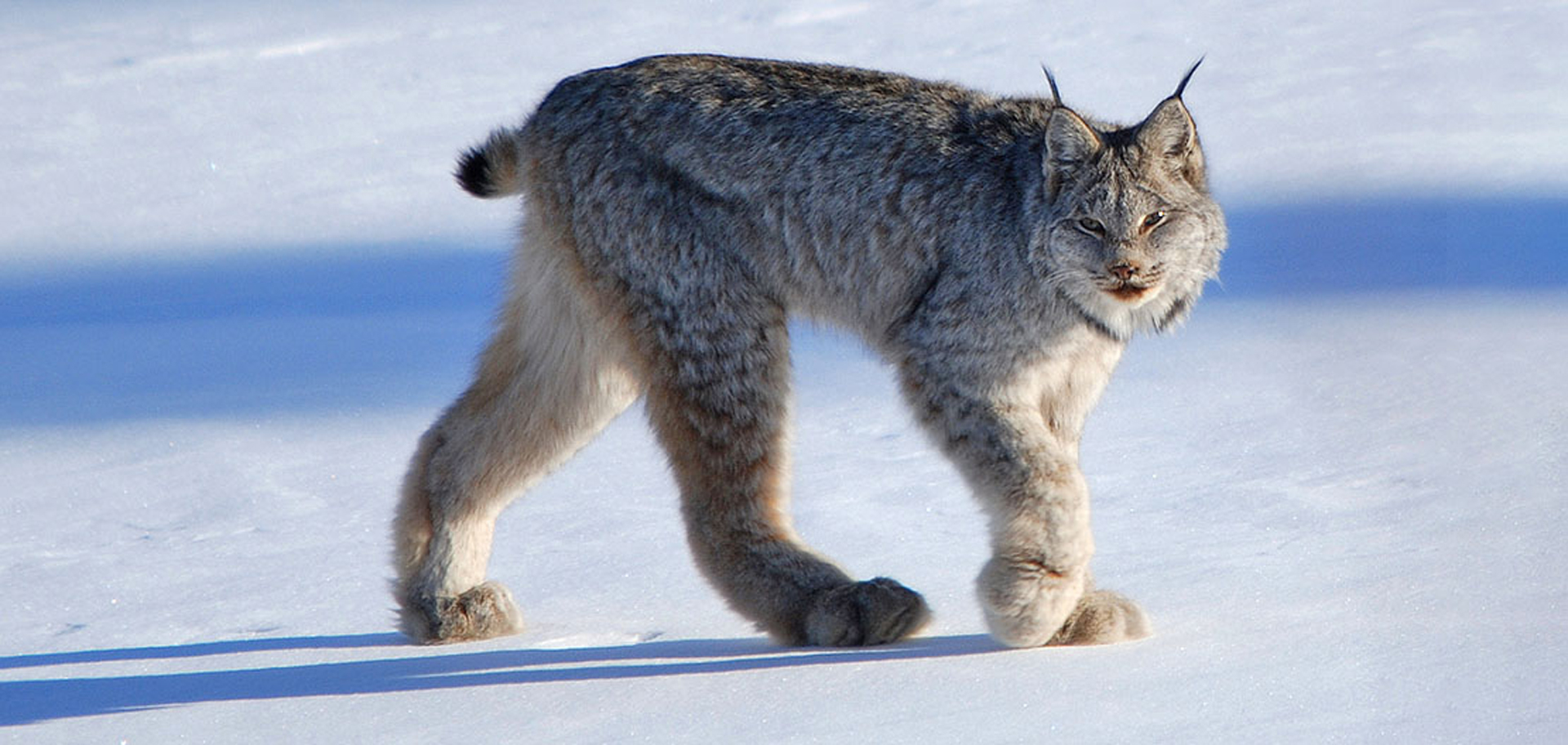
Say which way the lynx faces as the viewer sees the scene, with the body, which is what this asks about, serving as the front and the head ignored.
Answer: to the viewer's right
